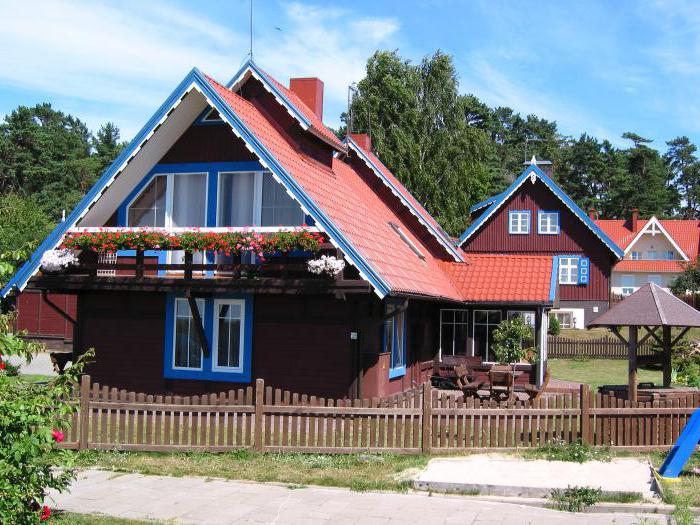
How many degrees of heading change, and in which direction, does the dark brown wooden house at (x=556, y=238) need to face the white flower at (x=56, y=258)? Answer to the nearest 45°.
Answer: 0° — it already faces it

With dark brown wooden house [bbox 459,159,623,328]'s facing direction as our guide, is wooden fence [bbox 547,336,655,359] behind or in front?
in front

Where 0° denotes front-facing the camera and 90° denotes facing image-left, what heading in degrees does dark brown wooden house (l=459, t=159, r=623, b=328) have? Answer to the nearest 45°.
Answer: approximately 0°

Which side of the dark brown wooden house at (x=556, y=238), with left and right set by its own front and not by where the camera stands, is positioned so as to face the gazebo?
front

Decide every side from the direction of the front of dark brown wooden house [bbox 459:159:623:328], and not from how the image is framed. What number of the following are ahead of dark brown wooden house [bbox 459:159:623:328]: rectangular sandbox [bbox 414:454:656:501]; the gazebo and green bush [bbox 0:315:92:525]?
3

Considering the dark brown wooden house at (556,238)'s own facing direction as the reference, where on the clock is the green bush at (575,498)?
The green bush is roughly at 12 o'clock from the dark brown wooden house.

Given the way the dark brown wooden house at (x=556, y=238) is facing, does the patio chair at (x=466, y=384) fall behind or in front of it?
in front

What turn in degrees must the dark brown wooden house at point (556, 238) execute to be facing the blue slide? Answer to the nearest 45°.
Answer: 0° — it already faces it

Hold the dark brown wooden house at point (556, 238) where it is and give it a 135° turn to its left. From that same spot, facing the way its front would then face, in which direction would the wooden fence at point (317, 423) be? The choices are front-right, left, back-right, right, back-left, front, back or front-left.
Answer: back-right
